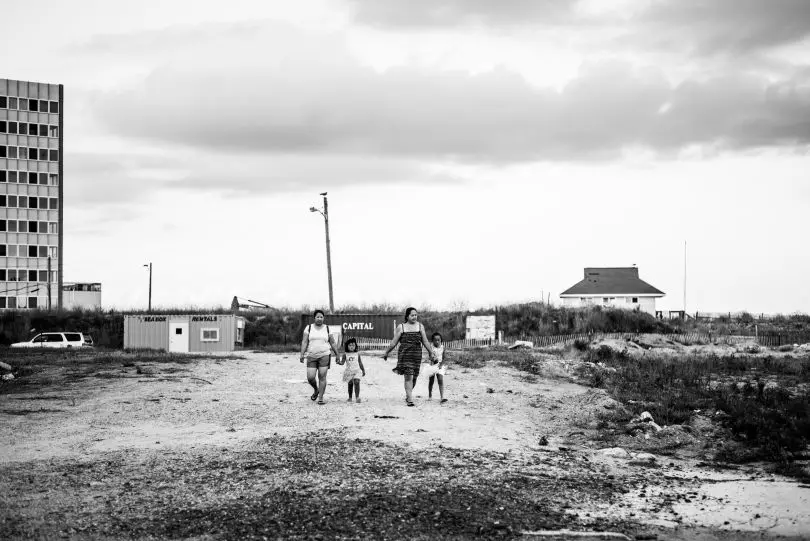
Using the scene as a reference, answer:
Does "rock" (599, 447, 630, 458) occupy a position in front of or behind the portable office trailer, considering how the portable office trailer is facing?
in front

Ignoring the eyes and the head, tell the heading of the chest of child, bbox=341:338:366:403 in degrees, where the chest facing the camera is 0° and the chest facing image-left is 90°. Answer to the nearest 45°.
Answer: approximately 0°

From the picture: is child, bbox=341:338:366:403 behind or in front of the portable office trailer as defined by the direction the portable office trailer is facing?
in front

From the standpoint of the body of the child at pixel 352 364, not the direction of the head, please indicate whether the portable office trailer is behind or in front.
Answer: behind

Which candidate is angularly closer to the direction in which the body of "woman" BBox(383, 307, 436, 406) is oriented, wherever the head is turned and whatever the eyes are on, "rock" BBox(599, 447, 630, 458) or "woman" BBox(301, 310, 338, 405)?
the rock

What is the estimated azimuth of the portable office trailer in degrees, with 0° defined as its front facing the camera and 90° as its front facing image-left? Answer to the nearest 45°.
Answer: approximately 0°

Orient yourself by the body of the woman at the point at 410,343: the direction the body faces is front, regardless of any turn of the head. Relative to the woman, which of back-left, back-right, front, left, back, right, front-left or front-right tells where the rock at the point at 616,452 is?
front-left

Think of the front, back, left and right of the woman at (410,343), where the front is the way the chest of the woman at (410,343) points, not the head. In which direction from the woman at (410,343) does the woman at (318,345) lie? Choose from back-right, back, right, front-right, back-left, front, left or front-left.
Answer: right

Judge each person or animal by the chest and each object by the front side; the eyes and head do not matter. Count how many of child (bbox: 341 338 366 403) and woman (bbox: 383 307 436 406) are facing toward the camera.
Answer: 2

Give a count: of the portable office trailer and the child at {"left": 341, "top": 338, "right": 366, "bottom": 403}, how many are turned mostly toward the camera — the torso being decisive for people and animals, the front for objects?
2

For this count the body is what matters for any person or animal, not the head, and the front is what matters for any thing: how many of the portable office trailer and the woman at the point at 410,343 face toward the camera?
2
